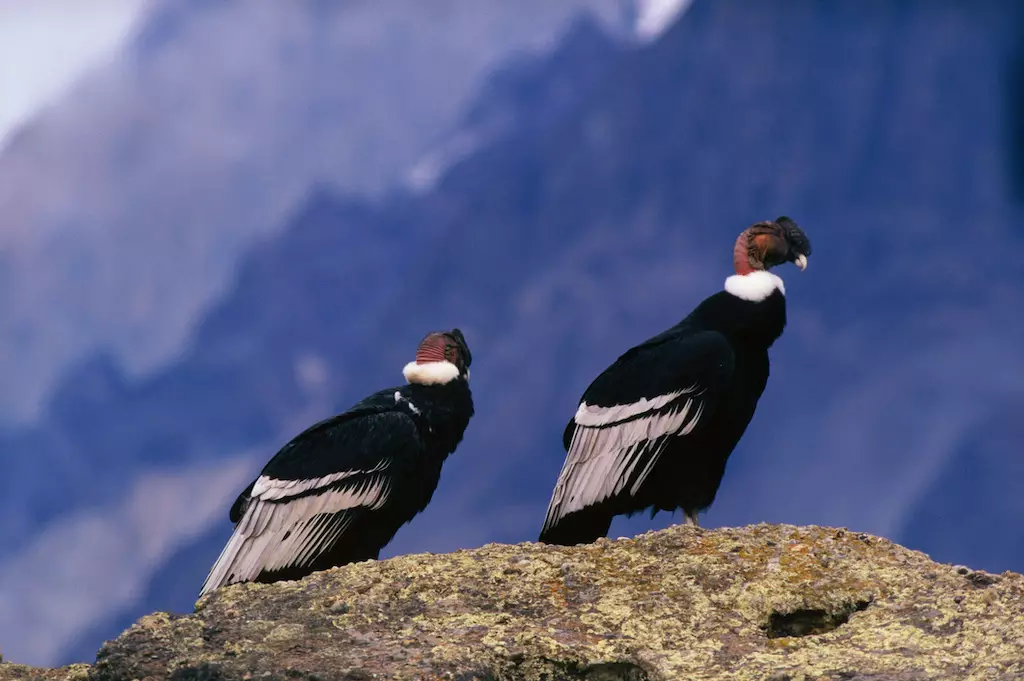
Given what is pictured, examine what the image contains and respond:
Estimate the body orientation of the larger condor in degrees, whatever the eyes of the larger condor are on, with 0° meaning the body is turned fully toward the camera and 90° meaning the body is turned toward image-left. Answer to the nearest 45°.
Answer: approximately 270°

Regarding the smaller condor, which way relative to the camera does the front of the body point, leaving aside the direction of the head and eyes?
to the viewer's right

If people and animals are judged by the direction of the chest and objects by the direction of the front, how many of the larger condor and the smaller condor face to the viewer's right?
2

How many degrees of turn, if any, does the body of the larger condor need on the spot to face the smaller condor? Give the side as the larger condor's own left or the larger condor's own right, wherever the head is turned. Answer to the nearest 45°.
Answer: approximately 180°
